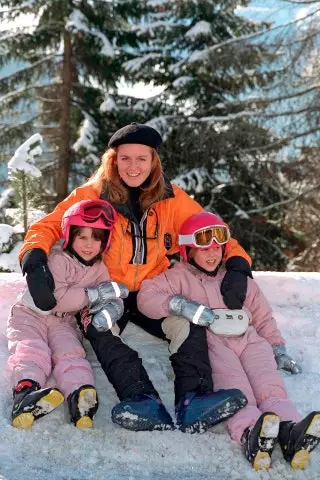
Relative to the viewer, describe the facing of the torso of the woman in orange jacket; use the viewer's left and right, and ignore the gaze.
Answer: facing the viewer

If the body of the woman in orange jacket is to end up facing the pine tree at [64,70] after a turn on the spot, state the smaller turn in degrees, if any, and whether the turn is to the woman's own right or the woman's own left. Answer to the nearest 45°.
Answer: approximately 180°

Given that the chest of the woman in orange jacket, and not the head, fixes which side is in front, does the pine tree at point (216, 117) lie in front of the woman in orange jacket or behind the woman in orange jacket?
behind

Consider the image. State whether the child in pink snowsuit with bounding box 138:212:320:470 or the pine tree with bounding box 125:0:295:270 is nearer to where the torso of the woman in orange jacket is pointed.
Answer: the child in pink snowsuit

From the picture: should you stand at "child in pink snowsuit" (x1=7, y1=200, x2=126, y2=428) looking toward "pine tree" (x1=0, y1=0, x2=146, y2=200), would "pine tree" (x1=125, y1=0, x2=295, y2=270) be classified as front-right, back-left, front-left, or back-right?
front-right

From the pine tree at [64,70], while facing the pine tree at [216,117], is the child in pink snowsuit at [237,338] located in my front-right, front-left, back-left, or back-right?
front-right

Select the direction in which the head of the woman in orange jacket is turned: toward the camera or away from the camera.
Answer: toward the camera
